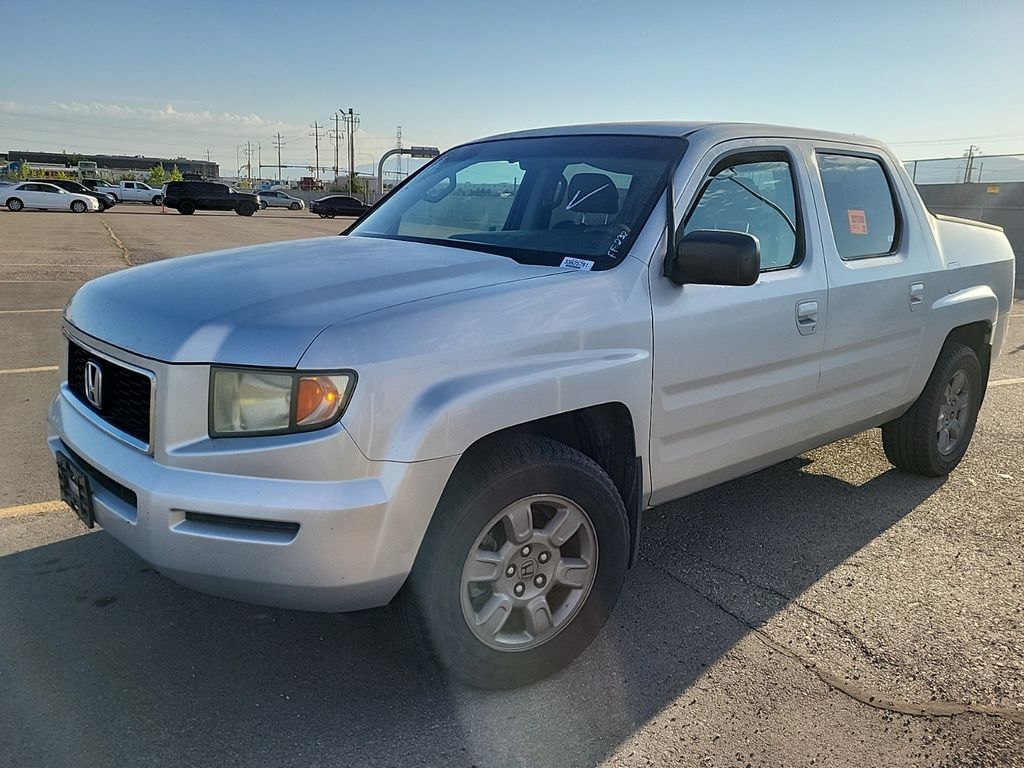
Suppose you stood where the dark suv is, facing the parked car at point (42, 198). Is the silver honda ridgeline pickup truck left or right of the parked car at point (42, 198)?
left

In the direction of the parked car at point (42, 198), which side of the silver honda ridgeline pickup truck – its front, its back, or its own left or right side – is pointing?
right

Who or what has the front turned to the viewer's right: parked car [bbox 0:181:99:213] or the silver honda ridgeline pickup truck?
the parked car

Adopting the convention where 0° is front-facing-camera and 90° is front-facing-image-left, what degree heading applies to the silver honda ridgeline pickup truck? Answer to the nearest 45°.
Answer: approximately 45°

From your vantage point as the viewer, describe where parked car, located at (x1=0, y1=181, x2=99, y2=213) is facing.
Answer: facing to the right of the viewer

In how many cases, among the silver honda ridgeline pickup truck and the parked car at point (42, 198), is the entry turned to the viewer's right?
1

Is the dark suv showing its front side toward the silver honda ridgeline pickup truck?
no

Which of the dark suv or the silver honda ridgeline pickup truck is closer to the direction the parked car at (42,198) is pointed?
the dark suv

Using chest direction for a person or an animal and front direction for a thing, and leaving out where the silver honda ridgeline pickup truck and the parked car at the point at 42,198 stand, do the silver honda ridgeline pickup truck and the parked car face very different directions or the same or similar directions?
very different directions

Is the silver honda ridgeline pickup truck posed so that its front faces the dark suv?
no

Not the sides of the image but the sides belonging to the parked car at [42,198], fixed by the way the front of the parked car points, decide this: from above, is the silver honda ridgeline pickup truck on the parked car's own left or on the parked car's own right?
on the parked car's own right
